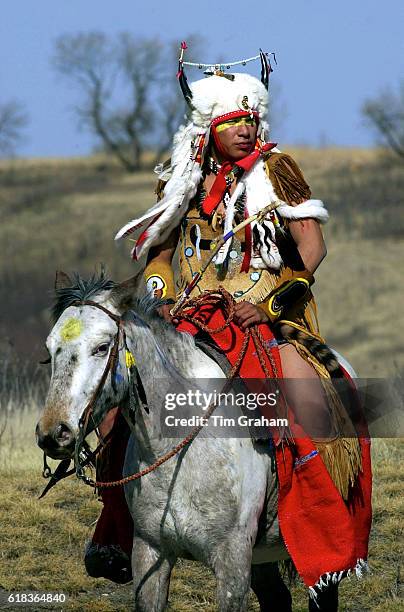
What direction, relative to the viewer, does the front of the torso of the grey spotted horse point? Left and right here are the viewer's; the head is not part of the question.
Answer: facing the viewer and to the left of the viewer
